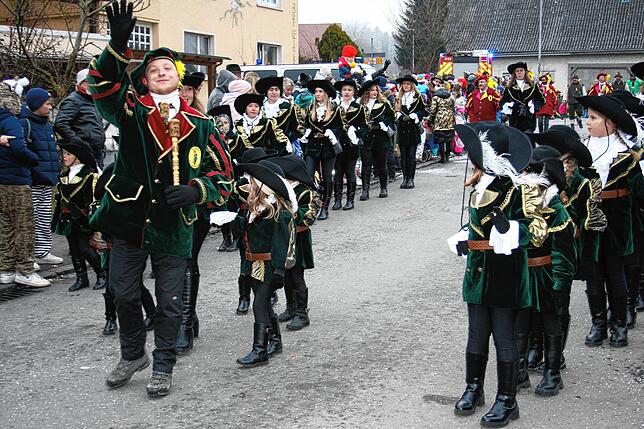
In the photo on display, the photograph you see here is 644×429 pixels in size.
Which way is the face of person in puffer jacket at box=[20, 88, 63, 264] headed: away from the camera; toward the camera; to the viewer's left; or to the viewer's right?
to the viewer's right

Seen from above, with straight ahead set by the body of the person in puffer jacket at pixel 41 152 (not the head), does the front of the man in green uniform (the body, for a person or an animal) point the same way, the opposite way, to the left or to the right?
to the right

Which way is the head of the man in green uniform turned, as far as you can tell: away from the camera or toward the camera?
toward the camera

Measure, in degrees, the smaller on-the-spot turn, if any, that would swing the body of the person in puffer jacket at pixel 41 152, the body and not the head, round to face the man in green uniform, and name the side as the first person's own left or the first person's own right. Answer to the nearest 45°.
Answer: approximately 90° to the first person's own right

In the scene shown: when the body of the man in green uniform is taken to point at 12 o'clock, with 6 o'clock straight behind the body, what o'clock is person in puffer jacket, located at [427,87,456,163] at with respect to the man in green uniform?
The person in puffer jacket is roughly at 7 o'clock from the man in green uniform.

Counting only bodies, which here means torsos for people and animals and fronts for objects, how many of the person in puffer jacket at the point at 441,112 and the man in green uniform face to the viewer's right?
0

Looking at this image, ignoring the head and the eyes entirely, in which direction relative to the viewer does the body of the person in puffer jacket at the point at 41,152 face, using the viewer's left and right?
facing to the right of the viewer

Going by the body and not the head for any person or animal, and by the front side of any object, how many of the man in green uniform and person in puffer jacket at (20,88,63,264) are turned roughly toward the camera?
1

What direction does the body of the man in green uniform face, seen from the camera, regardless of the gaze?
toward the camera

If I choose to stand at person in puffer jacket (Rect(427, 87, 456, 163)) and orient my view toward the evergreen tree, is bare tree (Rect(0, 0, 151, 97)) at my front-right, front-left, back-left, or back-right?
back-left

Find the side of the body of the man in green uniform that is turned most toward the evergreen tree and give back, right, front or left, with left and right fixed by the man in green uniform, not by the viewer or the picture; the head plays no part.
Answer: back

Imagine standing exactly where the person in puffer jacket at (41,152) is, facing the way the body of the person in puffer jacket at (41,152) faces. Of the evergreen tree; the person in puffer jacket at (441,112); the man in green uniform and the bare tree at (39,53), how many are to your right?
1

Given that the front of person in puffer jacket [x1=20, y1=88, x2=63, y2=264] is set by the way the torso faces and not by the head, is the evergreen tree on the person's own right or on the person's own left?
on the person's own left

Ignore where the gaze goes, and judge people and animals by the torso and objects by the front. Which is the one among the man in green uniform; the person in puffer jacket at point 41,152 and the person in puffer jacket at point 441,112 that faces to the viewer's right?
the person in puffer jacket at point 41,152
